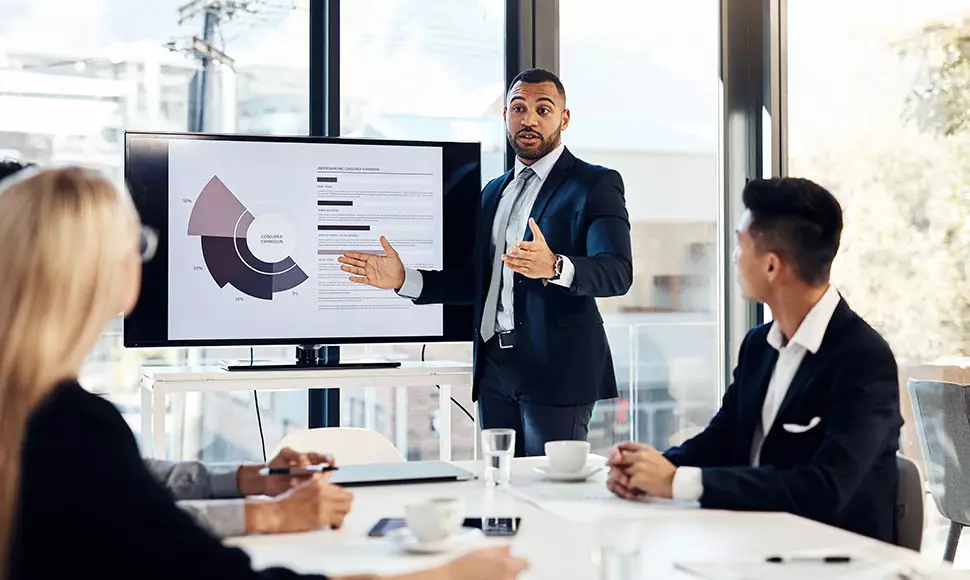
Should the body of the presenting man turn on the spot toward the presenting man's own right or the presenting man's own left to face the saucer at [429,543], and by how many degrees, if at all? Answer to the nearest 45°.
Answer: approximately 45° to the presenting man's own left

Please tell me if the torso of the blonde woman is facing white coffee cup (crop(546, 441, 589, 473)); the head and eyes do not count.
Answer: yes

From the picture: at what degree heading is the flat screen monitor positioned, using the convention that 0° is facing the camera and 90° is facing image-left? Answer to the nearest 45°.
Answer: approximately 0°

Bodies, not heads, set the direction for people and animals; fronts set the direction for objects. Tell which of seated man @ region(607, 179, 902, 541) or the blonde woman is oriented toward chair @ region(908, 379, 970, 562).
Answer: the blonde woman

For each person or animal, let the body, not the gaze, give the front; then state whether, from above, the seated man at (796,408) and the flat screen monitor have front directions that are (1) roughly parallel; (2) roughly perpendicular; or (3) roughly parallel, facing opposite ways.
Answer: roughly perpendicular

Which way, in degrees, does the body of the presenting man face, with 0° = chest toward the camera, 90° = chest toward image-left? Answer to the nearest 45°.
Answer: approximately 45°

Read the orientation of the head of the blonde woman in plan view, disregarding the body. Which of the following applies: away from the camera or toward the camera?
away from the camera

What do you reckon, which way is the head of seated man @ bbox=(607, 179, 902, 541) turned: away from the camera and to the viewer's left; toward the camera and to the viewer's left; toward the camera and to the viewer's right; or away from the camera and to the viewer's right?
away from the camera and to the viewer's left

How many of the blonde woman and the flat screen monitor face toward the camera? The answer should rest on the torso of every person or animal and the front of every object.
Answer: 1

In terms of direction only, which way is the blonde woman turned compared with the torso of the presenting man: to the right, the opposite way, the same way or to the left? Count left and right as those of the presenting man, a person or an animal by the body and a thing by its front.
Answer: the opposite way

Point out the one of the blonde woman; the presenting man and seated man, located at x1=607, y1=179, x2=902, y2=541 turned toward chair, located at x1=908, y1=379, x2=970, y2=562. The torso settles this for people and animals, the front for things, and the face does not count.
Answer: the blonde woman
